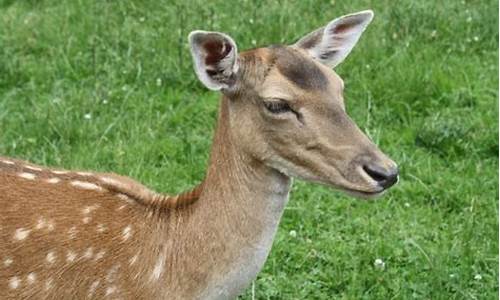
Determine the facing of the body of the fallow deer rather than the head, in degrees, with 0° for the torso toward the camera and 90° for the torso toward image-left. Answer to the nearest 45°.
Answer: approximately 270°
